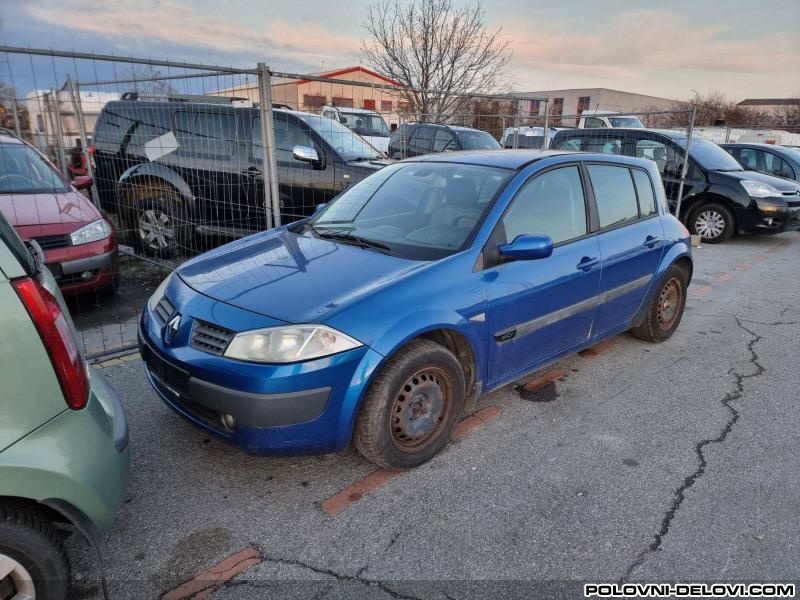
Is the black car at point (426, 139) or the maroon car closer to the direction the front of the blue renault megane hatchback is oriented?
the maroon car

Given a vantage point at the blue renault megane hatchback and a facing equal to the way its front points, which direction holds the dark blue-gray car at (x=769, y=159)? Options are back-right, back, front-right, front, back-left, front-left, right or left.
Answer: back

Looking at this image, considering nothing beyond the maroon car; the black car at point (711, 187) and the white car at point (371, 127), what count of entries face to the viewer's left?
0

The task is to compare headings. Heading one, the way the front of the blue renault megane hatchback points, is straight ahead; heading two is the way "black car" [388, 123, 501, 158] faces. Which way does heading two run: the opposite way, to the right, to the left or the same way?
to the left

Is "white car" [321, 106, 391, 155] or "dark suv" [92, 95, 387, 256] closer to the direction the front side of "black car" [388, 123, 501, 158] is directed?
the dark suv

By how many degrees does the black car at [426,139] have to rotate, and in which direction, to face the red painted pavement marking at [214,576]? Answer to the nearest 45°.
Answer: approximately 45° to its right

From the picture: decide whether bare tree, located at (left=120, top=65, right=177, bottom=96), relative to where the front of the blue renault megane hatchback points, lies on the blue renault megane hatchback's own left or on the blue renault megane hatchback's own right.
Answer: on the blue renault megane hatchback's own right

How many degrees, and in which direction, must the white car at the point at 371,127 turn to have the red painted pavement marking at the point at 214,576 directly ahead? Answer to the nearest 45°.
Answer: approximately 45° to its right

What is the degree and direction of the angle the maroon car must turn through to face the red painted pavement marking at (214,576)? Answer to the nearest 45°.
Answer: approximately 45° to its right

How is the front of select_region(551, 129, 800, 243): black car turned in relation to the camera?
facing the viewer and to the right of the viewer

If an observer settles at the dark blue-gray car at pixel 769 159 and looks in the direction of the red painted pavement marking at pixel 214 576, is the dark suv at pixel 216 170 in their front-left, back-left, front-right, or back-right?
front-right
